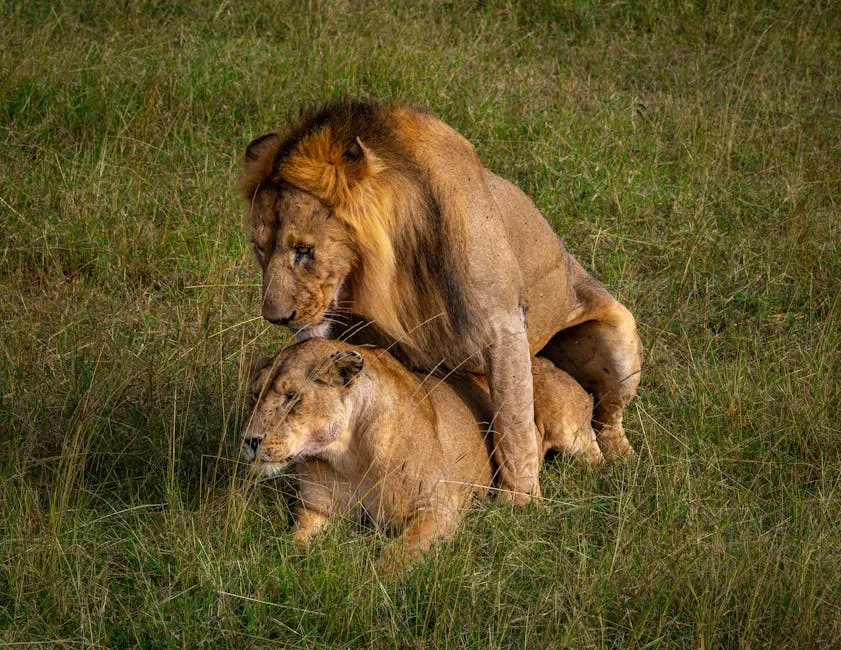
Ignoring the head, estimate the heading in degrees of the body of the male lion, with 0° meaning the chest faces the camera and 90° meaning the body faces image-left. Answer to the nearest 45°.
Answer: approximately 45°

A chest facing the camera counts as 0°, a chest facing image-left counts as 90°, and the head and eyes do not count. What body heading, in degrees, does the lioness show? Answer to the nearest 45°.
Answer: approximately 45°
